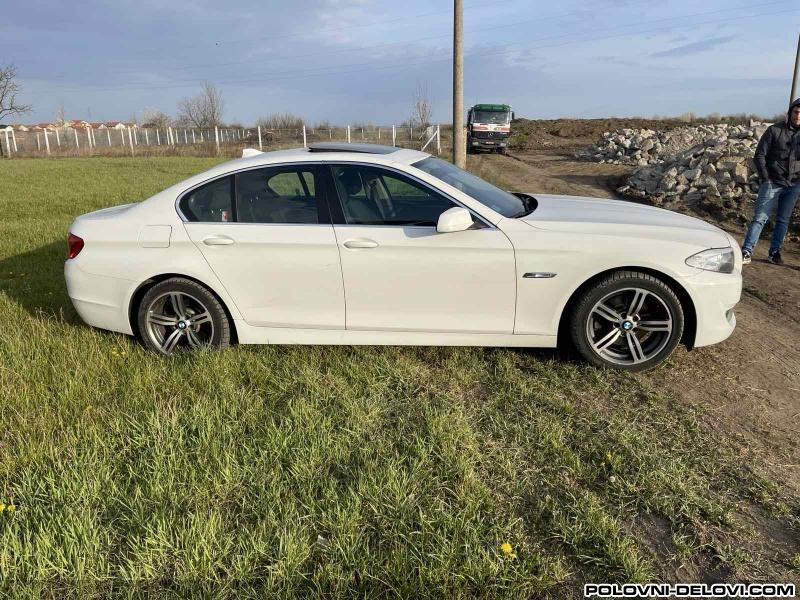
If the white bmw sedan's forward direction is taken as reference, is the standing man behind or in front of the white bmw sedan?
in front

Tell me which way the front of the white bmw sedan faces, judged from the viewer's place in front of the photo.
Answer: facing to the right of the viewer

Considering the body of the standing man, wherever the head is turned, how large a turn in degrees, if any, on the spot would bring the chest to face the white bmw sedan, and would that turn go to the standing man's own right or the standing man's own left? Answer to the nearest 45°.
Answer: approximately 45° to the standing man's own right

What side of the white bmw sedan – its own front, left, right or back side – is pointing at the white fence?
left

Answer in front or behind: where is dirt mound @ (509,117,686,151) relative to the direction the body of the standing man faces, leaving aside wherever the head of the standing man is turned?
behind

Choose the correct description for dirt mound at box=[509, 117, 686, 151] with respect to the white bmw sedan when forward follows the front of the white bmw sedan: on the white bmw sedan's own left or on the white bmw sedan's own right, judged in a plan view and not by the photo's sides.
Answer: on the white bmw sedan's own left

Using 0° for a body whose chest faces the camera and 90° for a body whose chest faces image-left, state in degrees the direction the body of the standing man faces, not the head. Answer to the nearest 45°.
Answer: approximately 0°

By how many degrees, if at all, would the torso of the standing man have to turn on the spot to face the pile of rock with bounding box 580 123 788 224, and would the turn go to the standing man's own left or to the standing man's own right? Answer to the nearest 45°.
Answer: approximately 180°

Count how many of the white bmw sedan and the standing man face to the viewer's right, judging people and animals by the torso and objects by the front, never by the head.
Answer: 1

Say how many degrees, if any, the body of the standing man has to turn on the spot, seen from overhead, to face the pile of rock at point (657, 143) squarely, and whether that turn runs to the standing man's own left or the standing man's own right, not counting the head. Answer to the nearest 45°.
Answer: approximately 180°
